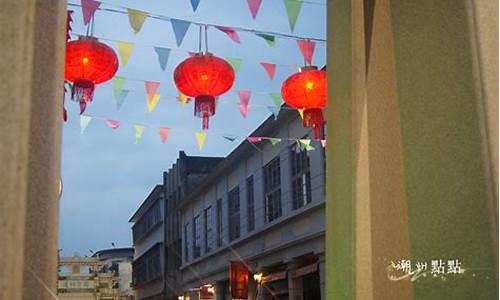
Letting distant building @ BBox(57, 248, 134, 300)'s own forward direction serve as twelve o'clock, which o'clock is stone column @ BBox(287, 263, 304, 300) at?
The stone column is roughly at 11 o'clock from the distant building.

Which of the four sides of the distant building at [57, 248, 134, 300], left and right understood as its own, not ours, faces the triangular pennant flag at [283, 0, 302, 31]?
front

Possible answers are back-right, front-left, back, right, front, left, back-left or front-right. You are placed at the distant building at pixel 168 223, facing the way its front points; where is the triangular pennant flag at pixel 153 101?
front-left

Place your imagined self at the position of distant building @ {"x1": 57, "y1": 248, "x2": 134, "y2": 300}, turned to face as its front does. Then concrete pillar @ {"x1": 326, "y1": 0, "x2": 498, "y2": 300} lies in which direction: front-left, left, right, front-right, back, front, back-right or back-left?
front

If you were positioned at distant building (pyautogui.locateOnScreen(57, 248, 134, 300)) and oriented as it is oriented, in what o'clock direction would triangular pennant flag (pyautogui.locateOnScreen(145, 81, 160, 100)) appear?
The triangular pennant flag is roughly at 12 o'clock from the distant building.

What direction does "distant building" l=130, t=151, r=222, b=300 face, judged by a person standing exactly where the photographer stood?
facing the viewer and to the left of the viewer

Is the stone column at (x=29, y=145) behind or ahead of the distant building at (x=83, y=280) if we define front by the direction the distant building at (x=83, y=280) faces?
ahead

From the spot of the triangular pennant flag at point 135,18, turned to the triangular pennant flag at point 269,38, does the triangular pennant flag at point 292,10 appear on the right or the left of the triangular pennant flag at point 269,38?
right

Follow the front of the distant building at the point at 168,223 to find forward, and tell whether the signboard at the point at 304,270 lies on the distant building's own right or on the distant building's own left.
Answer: on the distant building's own left

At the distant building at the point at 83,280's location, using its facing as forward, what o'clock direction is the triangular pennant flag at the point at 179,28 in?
The triangular pennant flag is roughly at 12 o'clock from the distant building.

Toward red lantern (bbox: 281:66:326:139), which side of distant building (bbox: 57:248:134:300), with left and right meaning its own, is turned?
front

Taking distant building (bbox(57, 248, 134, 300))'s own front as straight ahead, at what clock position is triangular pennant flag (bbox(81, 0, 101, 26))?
The triangular pennant flag is roughly at 12 o'clock from the distant building.

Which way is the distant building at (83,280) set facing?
toward the camera

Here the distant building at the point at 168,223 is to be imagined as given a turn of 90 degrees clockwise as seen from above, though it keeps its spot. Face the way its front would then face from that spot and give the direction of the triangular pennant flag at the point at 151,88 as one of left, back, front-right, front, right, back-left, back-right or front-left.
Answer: back-left

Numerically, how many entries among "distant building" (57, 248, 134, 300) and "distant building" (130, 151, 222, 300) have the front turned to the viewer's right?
0

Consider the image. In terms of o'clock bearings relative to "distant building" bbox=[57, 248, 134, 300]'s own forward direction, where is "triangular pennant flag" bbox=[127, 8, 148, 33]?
The triangular pennant flag is roughly at 12 o'clock from the distant building.

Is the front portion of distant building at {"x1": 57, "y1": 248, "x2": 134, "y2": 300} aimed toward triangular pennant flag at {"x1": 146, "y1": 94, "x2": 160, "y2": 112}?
yes

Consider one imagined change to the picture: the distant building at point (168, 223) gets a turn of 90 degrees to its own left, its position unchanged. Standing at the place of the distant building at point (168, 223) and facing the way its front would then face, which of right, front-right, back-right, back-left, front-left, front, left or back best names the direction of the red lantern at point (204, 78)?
front-right
